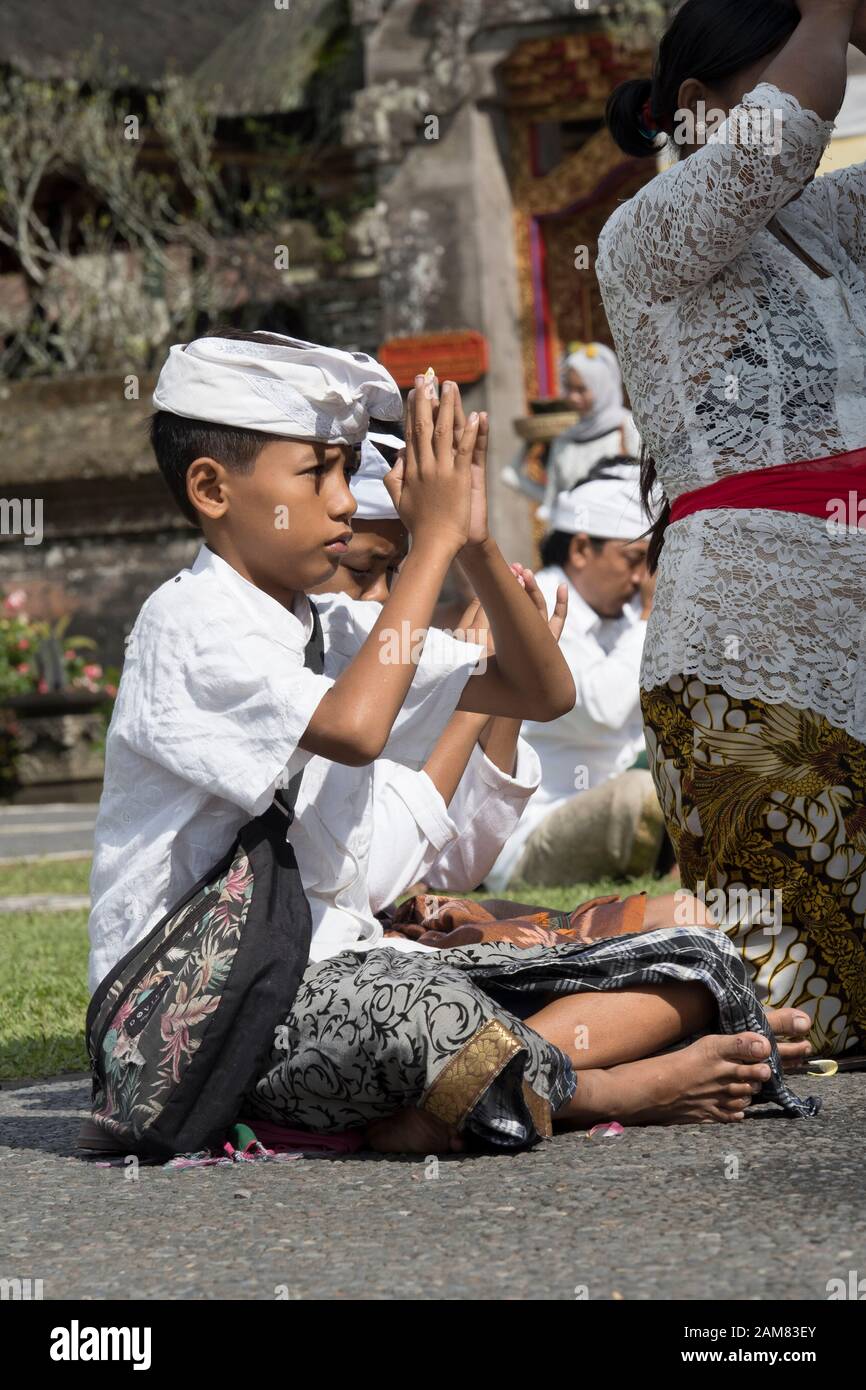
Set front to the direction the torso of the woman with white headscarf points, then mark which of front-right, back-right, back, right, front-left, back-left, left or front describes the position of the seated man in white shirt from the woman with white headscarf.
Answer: front-left

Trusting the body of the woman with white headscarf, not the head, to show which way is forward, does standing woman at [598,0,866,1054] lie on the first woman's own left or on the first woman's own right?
on the first woman's own left

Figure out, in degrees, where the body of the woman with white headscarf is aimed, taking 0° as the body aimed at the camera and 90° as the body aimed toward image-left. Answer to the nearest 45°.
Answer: approximately 45°

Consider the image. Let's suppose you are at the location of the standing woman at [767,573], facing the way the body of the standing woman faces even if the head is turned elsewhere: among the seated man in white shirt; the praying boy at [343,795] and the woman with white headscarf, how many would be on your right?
1

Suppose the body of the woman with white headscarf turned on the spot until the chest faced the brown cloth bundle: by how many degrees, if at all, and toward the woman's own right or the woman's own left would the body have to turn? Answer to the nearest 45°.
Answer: approximately 45° to the woman's own left
